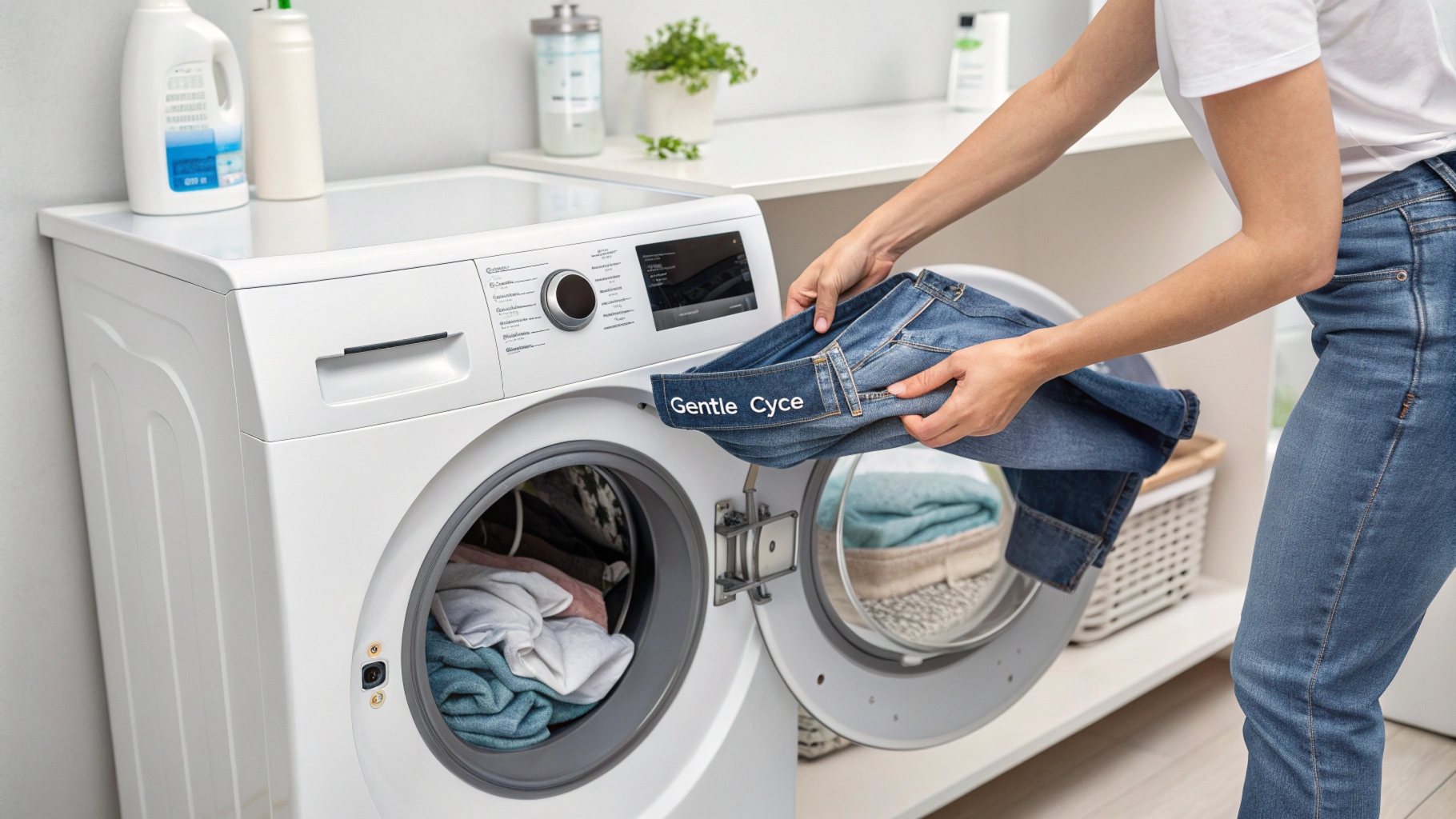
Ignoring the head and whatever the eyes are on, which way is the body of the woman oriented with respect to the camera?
to the viewer's left

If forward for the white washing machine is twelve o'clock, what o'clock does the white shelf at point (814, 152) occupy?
The white shelf is roughly at 9 o'clock from the white washing machine.

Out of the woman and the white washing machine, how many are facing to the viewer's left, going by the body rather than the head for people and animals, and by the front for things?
1

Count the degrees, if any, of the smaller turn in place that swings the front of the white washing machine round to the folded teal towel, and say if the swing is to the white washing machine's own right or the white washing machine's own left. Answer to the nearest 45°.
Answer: approximately 90° to the white washing machine's own left

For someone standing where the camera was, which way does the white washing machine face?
facing the viewer and to the right of the viewer

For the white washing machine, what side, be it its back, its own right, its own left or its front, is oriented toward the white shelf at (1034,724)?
left

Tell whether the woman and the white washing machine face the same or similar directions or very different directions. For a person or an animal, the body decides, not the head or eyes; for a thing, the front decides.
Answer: very different directions

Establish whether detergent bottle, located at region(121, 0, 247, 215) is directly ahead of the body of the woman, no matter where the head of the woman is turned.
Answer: yes

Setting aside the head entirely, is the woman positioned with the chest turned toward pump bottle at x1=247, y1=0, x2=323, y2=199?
yes

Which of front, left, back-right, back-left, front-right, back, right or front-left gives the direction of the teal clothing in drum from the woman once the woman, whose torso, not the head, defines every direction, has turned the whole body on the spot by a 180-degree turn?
back

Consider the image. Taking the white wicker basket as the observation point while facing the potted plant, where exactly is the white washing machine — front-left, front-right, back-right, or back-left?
front-left

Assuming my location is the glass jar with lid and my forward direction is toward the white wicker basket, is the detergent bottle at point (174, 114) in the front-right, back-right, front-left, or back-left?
back-right
